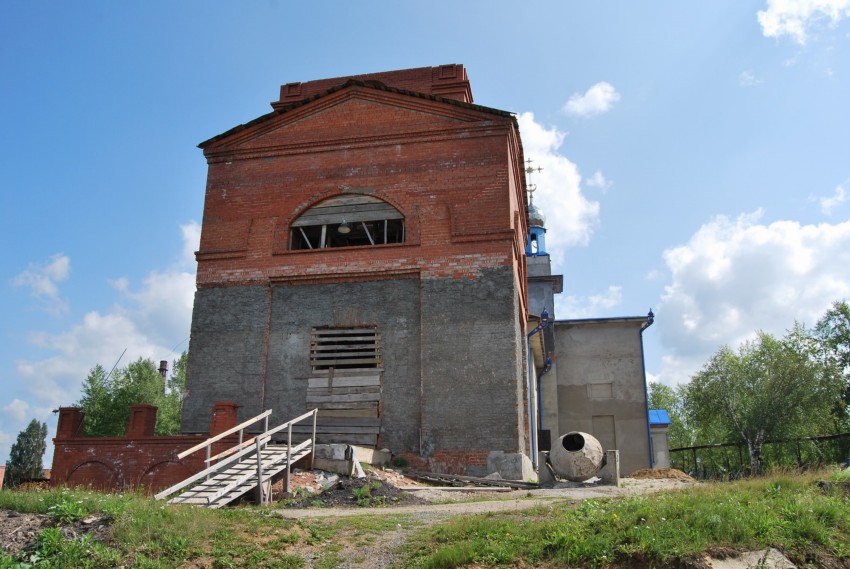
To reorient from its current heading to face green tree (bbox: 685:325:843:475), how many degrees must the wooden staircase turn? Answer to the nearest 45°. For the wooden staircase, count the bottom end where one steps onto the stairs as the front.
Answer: approximately 180°

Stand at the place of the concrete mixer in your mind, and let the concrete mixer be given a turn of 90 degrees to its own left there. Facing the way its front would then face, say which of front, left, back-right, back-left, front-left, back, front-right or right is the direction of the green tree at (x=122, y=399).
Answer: back-left

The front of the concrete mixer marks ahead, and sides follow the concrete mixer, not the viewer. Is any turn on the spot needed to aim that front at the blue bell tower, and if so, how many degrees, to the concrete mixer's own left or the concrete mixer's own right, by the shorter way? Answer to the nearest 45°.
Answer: approximately 180°

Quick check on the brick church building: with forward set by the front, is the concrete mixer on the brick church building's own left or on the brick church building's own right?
on the brick church building's own left

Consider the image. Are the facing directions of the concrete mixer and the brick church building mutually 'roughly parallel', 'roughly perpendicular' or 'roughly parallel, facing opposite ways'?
roughly parallel

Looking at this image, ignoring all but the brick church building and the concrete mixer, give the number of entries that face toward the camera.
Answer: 2

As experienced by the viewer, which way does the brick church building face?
facing the viewer

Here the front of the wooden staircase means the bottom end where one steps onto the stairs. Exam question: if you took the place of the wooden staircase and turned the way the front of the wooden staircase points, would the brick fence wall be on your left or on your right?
on your right

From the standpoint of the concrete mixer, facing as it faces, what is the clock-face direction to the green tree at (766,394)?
The green tree is roughly at 7 o'clock from the concrete mixer.

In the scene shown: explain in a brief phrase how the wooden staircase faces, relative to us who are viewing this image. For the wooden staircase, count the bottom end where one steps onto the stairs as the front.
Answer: facing the viewer and to the left of the viewer
